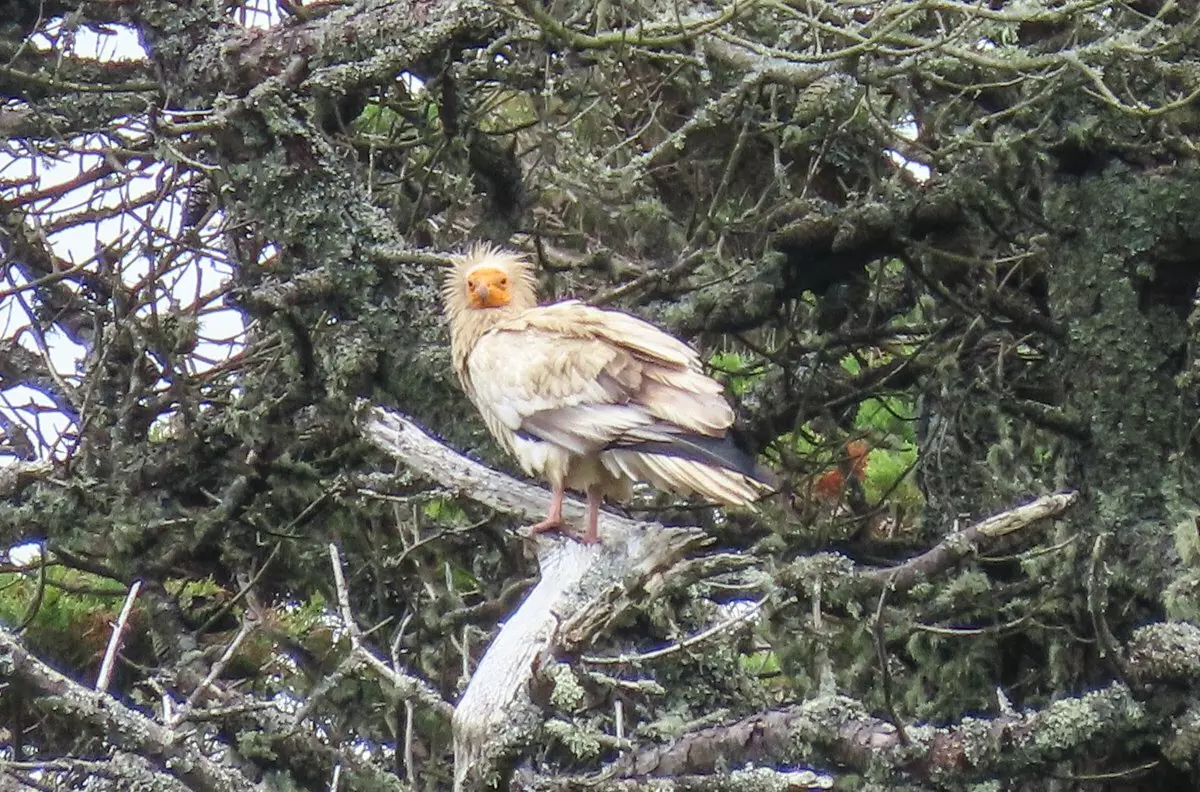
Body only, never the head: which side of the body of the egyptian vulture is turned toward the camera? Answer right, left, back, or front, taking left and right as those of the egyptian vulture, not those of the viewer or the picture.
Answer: left

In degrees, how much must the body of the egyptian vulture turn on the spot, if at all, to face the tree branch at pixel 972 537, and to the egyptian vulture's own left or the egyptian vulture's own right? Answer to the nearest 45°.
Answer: approximately 135° to the egyptian vulture's own left

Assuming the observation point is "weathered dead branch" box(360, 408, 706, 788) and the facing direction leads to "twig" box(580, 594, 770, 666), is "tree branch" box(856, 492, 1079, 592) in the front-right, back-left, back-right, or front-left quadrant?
front-left

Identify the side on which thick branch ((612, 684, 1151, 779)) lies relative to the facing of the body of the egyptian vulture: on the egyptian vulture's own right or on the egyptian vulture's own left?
on the egyptian vulture's own left

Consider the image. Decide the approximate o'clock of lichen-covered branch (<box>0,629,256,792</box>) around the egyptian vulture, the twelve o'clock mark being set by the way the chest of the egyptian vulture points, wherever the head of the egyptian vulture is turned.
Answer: The lichen-covered branch is roughly at 10 o'clock from the egyptian vulture.
